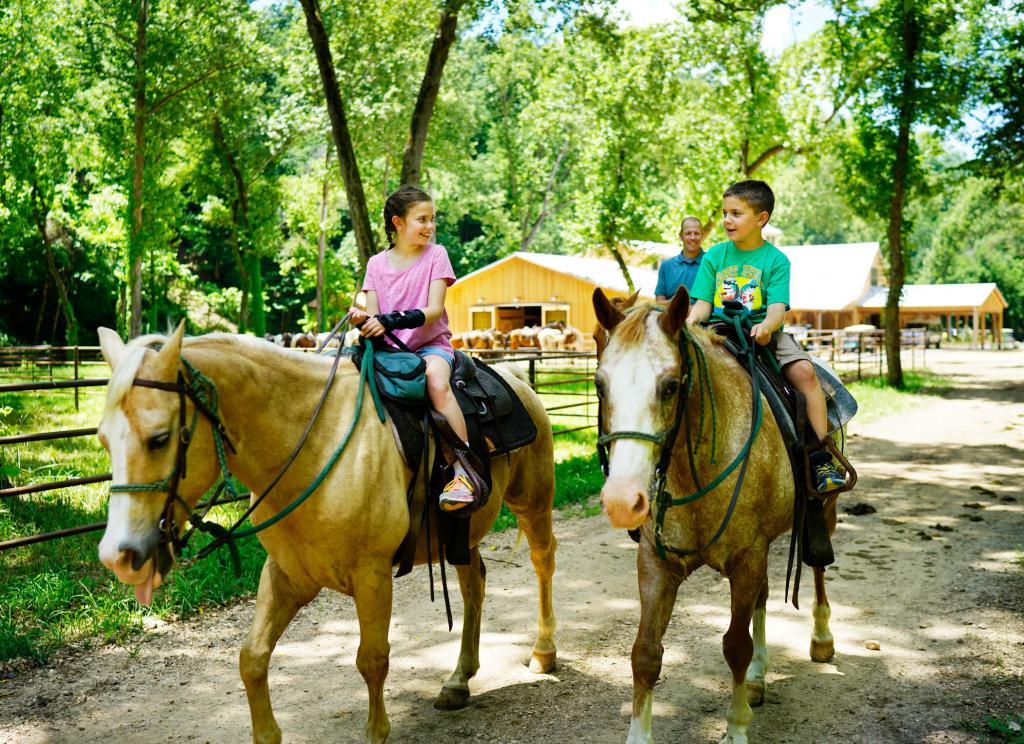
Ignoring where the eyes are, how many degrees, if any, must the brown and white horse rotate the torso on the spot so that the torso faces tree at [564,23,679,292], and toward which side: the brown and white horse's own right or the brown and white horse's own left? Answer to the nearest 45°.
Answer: approximately 135° to the brown and white horse's own right

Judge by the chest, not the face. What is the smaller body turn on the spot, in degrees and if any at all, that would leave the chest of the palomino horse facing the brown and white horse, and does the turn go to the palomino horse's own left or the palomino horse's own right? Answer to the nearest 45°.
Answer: approximately 135° to the palomino horse's own left

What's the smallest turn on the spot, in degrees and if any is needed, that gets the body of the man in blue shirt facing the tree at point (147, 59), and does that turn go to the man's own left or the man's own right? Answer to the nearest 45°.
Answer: approximately 135° to the man's own right

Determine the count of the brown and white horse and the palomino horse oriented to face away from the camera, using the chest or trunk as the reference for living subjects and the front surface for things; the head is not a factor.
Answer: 0

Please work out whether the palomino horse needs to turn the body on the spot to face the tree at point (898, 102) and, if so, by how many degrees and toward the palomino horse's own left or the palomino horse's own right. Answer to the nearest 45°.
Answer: approximately 180°

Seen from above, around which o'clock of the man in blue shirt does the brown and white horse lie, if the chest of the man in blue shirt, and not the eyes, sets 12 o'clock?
The brown and white horse is roughly at 12 o'clock from the man in blue shirt.

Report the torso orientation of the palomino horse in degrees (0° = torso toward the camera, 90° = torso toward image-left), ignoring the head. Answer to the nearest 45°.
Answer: approximately 45°

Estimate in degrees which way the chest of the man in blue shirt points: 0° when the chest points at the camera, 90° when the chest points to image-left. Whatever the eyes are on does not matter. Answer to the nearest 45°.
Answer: approximately 0°

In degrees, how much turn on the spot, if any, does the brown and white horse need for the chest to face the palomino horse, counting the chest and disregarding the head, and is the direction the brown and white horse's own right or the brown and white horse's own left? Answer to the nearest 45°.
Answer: approximately 45° to the brown and white horse's own right

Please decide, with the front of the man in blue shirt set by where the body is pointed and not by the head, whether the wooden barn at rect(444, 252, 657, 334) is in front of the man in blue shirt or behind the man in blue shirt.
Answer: behind
